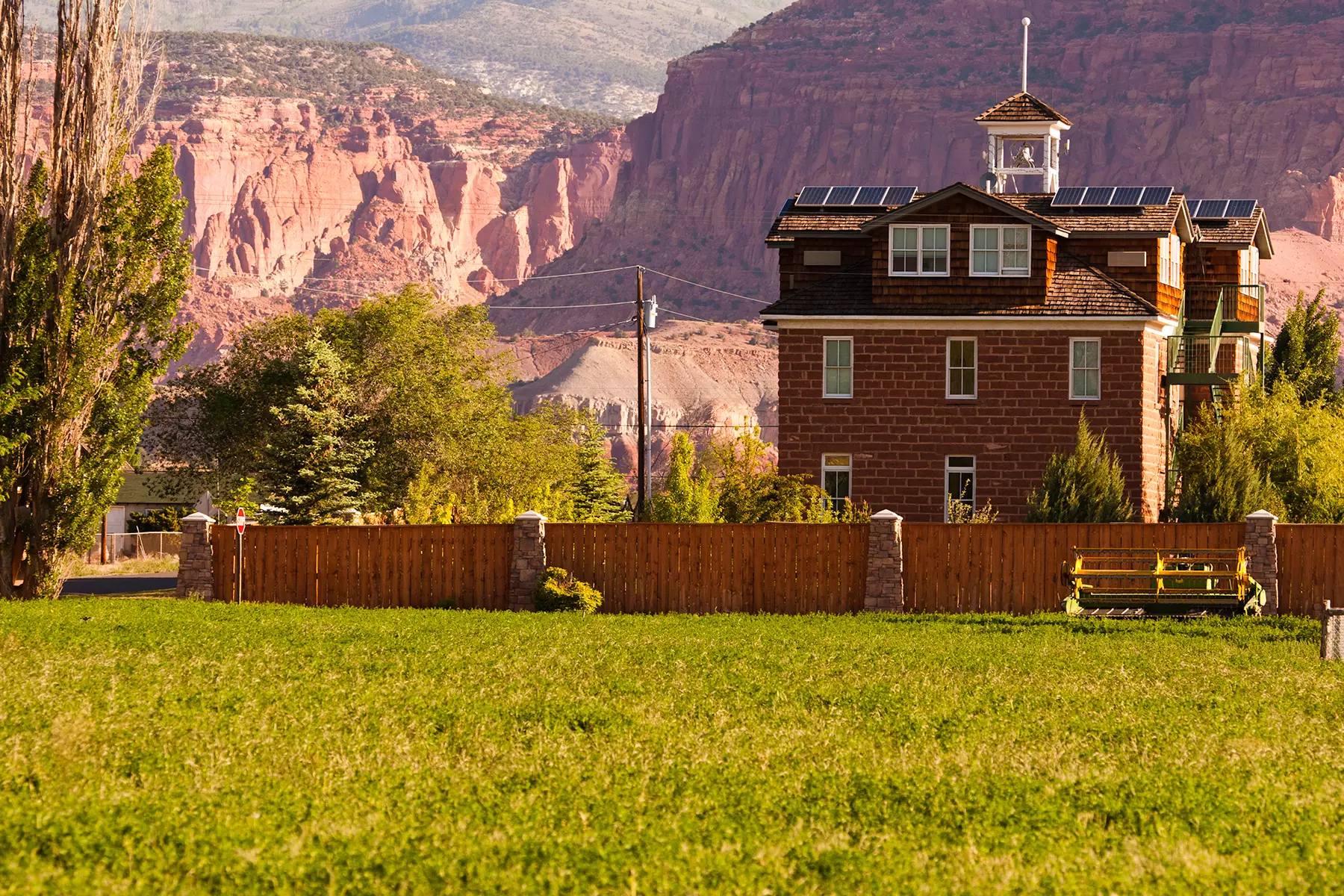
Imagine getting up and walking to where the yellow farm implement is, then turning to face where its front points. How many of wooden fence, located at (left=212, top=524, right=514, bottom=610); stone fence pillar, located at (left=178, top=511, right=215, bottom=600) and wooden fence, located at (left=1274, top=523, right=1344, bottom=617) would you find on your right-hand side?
2

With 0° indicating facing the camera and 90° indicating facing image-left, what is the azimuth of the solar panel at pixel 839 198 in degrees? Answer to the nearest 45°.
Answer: approximately 0°

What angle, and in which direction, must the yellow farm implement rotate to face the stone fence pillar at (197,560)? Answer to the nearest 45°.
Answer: approximately 90° to its right

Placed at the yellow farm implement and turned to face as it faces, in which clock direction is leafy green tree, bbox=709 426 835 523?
The leafy green tree is roughly at 4 o'clock from the yellow farm implement.

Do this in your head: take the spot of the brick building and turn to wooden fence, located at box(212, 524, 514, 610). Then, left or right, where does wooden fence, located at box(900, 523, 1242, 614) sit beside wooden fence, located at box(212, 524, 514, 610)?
left

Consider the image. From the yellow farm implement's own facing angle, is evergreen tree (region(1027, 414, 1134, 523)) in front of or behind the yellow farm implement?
behind

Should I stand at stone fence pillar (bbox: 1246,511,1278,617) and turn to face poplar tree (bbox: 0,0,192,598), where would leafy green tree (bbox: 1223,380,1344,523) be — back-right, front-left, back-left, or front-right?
back-right

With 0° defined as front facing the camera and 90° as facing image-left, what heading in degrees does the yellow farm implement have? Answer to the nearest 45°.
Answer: approximately 0°

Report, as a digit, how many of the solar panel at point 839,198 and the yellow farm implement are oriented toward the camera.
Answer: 2
